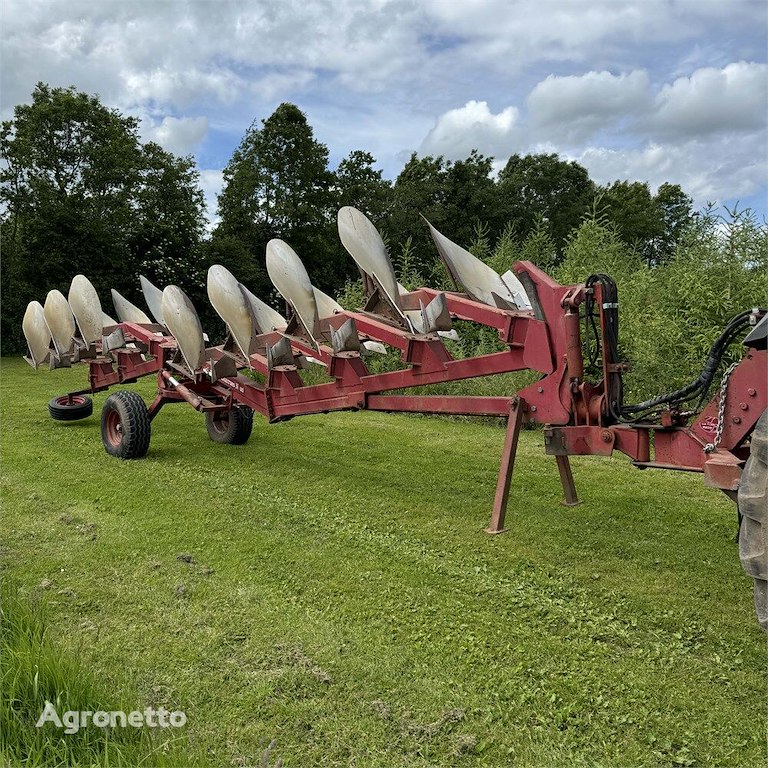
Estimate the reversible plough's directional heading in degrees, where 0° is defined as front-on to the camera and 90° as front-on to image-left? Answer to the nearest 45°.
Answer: approximately 315°

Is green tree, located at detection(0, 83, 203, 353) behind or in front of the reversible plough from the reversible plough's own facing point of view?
behind

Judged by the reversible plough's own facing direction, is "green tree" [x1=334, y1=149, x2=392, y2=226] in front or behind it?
behind

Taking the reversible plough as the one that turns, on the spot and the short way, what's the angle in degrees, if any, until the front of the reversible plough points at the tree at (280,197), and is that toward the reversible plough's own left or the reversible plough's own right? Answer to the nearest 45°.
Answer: approximately 135° to the reversible plough's own left

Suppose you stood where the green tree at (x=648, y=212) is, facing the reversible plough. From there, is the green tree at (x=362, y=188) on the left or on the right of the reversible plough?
right

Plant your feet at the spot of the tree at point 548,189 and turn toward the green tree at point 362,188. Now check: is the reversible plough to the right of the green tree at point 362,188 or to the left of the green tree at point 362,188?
left

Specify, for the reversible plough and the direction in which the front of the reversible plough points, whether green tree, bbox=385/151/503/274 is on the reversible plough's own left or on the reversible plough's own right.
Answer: on the reversible plough's own left
